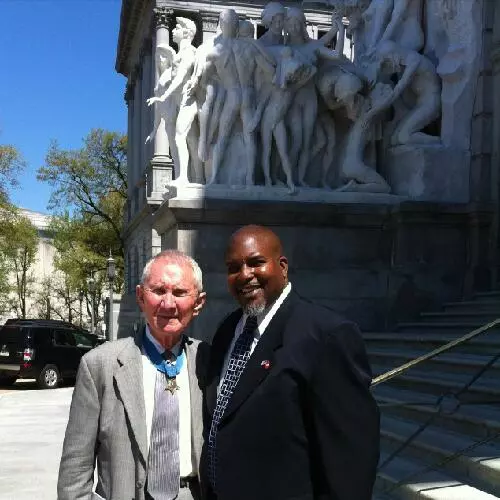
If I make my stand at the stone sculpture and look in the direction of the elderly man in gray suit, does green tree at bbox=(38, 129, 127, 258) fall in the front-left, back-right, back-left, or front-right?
back-right

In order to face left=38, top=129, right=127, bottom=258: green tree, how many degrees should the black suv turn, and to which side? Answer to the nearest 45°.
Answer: approximately 45° to its left

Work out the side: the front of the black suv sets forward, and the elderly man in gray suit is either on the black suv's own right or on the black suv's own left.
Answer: on the black suv's own right

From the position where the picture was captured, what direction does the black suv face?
facing away from the viewer and to the right of the viewer

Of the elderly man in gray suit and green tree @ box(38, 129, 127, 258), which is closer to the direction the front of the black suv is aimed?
the green tree
